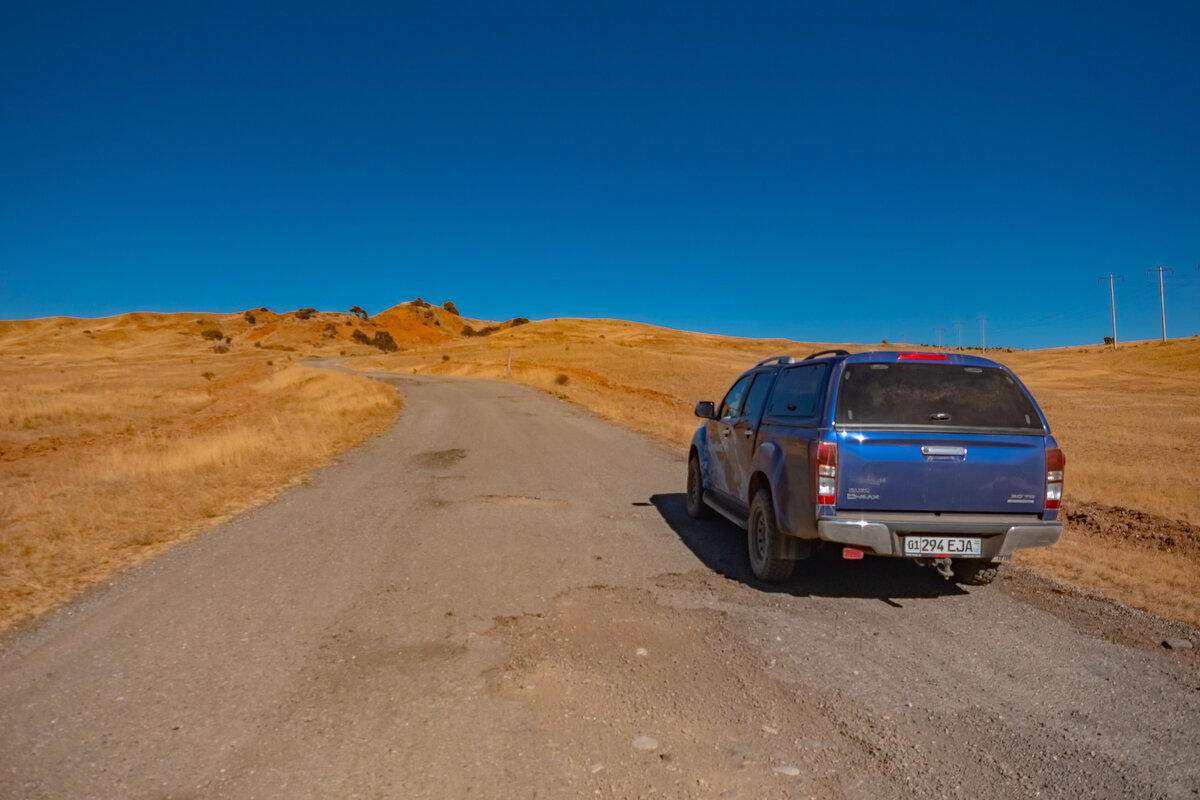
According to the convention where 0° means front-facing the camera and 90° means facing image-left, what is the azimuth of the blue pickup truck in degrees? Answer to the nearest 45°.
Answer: approximately 135°
